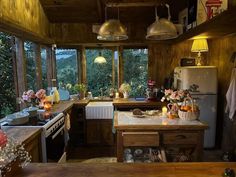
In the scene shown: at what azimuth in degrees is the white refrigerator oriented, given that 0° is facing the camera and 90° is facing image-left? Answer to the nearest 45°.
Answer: approximately 0°

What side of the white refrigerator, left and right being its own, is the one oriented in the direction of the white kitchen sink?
right

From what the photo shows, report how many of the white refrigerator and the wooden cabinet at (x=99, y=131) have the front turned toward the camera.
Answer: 2

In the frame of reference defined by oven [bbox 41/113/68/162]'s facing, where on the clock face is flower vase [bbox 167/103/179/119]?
The flower vase is roughly at 11 o'clock from the oven.

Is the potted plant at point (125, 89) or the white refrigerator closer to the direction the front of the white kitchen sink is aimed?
the white refrigerator

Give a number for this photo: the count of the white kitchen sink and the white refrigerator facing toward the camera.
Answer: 2

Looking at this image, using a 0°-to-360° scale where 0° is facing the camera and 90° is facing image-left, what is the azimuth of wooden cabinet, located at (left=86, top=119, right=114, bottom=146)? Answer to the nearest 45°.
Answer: approximately 0°
